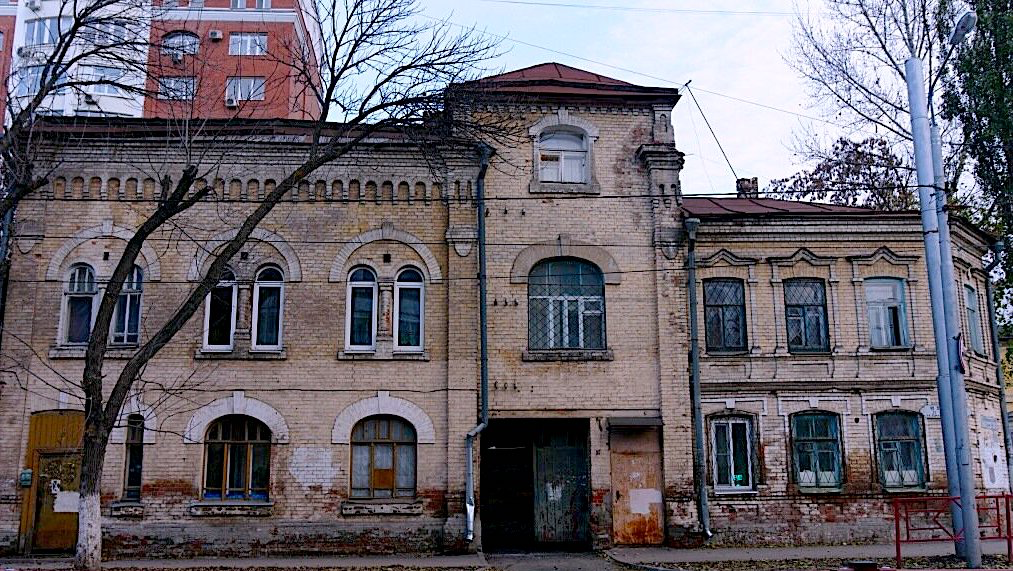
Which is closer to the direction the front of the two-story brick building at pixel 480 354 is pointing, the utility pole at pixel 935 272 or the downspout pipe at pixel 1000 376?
the utility pole

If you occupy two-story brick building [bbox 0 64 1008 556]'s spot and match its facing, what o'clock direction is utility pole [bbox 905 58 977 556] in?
The utility pole is roughly at 10 o'clock from the two-story brick building.

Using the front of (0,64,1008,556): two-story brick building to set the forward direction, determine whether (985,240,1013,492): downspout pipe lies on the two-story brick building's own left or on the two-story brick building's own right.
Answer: on the two-story brick building's own left

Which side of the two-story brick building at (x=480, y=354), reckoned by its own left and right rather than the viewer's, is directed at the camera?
front

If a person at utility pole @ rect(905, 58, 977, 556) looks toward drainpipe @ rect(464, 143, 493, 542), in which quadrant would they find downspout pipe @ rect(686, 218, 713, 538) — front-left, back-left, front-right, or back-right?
front-right
